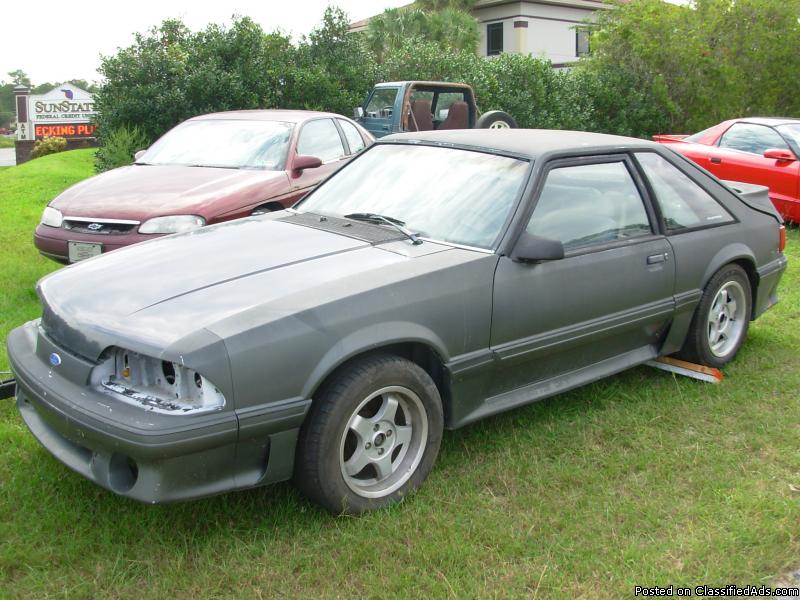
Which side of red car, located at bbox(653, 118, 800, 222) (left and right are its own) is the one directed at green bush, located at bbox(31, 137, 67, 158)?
back

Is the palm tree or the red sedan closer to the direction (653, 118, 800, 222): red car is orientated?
the red sedan

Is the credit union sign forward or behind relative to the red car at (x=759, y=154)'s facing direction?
behind

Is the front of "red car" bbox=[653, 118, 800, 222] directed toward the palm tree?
no

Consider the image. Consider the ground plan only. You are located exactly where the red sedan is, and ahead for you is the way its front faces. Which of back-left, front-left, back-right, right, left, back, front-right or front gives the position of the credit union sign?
back-right

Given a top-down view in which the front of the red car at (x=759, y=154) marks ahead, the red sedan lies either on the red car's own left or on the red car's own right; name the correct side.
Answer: on the red car's own right

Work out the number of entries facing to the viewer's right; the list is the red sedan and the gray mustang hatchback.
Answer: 0

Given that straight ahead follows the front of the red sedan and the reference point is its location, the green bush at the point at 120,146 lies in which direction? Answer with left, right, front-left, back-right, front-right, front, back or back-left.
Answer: back-right

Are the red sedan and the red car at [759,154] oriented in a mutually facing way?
no

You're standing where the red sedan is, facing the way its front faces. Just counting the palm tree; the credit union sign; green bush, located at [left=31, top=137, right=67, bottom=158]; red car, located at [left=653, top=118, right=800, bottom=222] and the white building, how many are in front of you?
0

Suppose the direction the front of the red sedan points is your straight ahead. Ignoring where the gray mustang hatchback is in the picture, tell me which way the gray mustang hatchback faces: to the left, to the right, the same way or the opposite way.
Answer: the same way

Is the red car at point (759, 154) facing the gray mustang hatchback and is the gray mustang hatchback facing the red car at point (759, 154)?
no

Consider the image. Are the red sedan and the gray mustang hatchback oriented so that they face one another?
no

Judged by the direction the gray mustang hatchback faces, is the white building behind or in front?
behind
